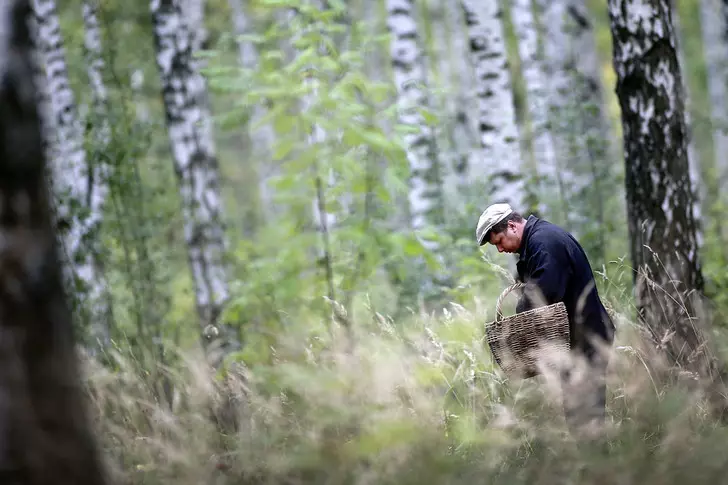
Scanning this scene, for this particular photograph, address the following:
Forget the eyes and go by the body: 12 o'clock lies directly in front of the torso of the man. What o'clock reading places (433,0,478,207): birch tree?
The birch tree is roughly at 3 o'clock from the man.

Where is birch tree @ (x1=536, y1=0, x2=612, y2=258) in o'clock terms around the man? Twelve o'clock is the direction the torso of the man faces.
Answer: The birch tree is roughly at 3 o'clock from the man.

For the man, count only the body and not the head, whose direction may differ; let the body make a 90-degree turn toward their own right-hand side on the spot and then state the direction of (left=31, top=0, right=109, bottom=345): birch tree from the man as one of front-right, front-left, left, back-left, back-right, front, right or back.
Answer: front-left

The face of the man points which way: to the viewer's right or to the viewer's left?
to the viewer's left

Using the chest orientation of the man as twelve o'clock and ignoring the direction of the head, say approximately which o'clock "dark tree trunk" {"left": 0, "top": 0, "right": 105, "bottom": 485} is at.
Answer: The dark tree trunk is roughly at 10 o'clock from the man.

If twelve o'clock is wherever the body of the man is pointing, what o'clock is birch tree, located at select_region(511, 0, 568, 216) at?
The birch tree is roughly at 3 o'clock from the man.

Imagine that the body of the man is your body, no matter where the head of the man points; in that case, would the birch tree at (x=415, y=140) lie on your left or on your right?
on your right

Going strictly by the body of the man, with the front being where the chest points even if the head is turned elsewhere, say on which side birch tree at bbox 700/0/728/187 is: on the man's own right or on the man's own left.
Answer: on the man's own right

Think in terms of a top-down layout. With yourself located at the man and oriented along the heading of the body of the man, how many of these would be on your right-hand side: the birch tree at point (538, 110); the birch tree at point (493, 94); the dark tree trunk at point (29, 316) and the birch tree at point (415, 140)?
3

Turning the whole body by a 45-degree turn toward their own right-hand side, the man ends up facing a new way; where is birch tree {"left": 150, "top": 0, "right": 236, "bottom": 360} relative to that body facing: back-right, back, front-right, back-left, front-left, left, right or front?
front

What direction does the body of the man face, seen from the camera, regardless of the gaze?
to the viewer's left

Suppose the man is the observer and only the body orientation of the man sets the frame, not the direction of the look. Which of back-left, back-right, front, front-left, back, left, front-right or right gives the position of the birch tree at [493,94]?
right
